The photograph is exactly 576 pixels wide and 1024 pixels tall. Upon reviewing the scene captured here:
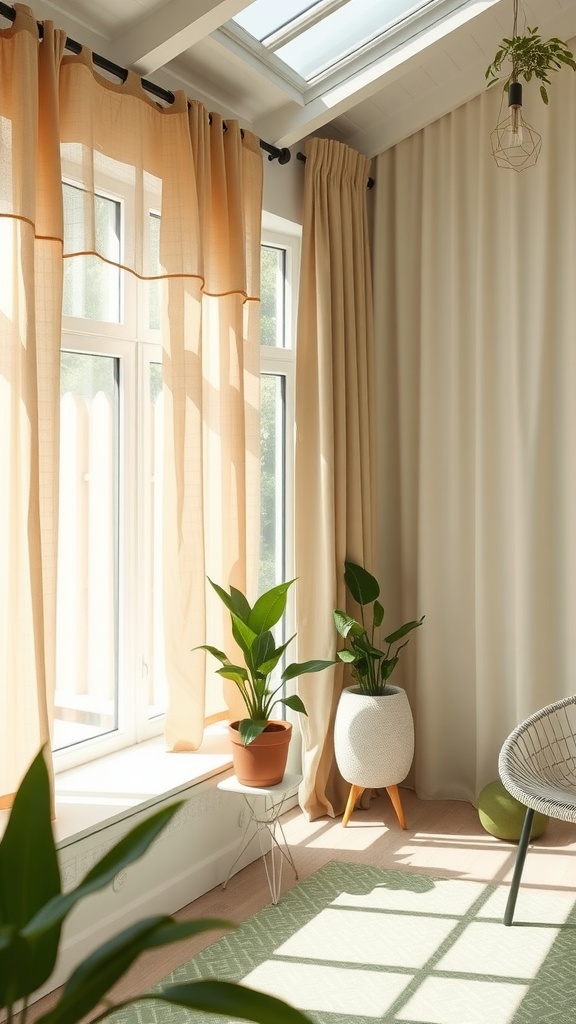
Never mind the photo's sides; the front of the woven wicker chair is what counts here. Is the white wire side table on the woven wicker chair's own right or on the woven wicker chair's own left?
on the woven wicker chair's own right

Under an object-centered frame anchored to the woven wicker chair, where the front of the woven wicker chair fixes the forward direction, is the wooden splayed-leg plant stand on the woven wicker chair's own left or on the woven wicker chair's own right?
on the woven wicker chair's own right
